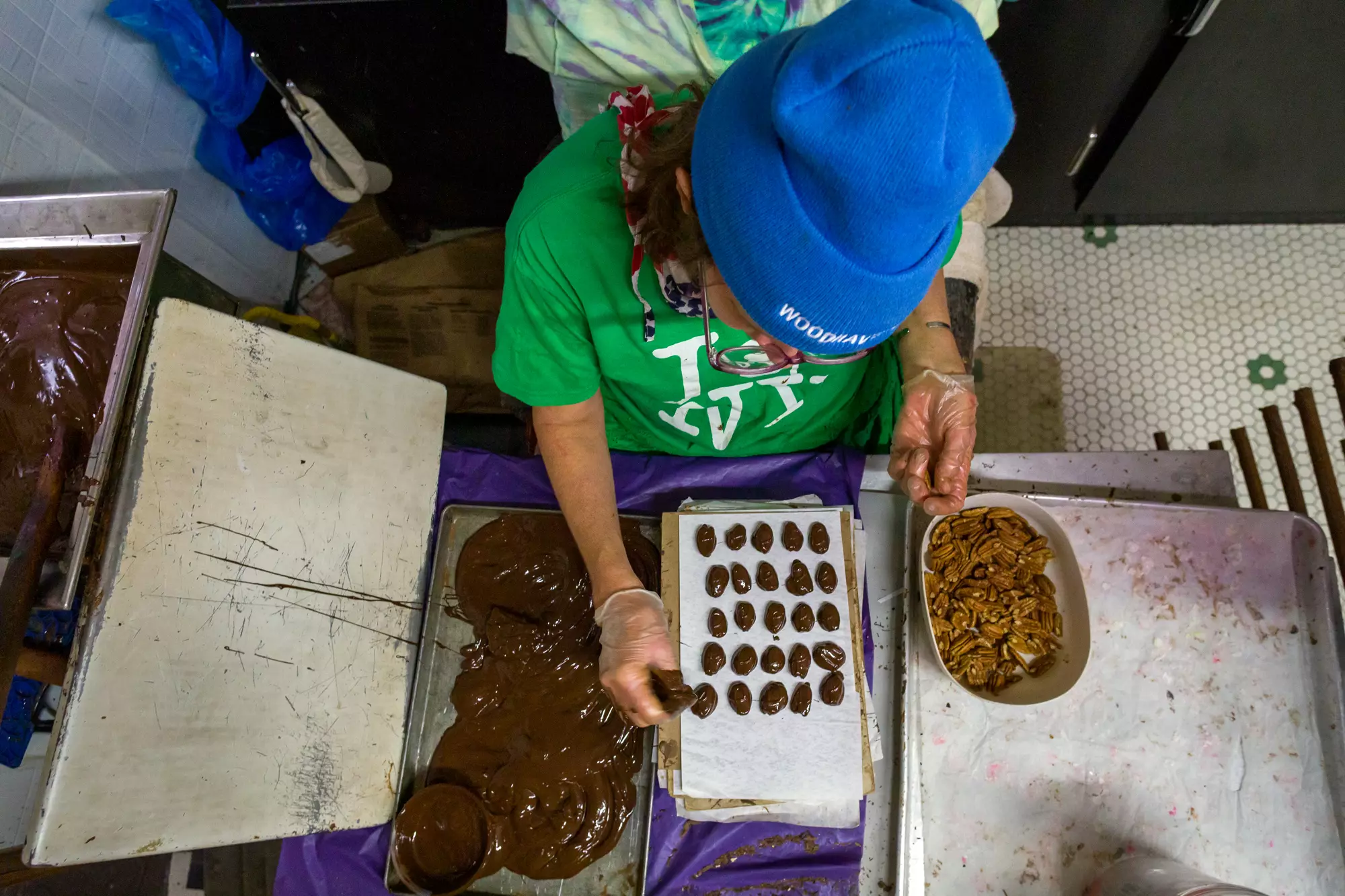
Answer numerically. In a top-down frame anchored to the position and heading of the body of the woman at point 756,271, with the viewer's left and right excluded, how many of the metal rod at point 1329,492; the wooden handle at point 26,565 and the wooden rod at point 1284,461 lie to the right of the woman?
1

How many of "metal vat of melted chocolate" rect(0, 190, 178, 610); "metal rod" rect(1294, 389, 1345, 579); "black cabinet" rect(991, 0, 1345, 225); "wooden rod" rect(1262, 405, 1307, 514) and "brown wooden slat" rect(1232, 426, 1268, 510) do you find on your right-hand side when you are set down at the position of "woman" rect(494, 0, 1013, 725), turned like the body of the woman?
1

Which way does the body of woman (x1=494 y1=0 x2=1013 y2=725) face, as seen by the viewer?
toward the camera

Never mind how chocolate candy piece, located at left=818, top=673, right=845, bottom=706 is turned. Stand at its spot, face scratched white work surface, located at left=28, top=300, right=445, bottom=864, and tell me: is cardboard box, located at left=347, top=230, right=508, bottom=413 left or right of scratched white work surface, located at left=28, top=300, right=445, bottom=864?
right
